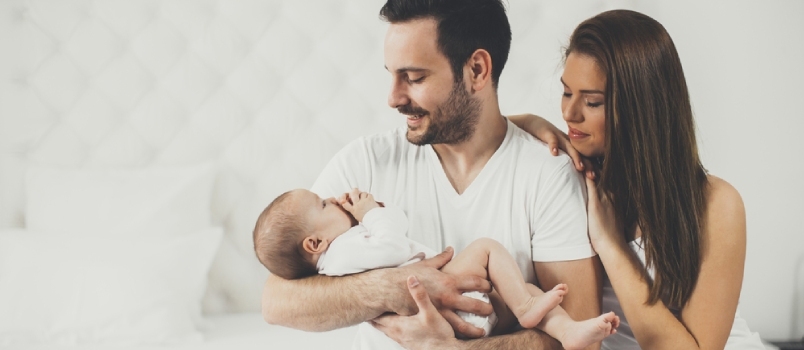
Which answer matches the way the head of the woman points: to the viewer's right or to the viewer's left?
to the viewer's left

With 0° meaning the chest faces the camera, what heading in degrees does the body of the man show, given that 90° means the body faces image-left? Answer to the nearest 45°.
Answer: approximately 0°

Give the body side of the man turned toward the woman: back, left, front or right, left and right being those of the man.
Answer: left

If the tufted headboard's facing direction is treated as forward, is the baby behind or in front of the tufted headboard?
in front

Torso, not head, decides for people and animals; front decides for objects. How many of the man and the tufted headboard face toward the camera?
2
